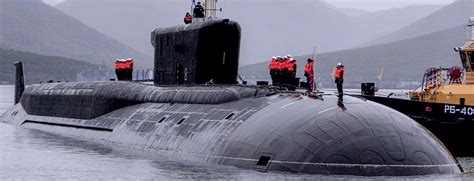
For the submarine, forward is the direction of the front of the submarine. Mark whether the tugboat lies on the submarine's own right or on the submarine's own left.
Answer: on the submarine's own left

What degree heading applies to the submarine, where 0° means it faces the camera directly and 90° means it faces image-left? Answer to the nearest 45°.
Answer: approximately 315°

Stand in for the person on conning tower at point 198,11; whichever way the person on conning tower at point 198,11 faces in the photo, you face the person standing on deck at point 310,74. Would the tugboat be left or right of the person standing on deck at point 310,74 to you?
left
